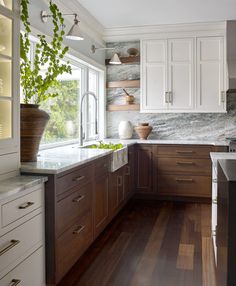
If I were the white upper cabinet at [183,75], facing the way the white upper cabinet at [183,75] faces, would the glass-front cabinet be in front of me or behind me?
in front

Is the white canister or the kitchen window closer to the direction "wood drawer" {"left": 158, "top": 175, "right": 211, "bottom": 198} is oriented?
the kitchen window

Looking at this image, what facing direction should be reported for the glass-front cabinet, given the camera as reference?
facing the viewer and to the right of the viewer

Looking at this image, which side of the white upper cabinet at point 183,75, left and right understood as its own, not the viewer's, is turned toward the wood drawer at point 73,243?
front

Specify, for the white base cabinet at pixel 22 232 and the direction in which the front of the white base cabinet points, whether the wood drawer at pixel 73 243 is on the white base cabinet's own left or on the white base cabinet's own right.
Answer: on the white base cabinet's own left

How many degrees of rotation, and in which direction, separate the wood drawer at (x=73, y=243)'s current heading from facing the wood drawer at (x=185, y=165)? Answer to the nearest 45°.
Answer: approximately 90° to its left

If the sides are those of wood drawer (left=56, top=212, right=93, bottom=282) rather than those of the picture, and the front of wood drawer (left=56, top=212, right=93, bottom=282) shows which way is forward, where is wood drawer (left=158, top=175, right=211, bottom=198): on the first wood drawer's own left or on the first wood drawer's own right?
on the first wood drawer's own left

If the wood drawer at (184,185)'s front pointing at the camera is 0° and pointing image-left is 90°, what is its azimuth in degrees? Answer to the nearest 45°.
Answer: approximately 0°

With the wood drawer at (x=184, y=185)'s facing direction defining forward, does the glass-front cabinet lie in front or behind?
in front

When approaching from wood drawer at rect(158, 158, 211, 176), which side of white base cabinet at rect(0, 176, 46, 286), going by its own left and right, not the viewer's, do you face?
left

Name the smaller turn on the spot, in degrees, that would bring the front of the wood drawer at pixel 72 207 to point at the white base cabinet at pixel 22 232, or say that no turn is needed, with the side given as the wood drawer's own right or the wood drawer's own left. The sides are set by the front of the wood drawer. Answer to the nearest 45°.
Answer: approximately 90° to the wood drawer's own right

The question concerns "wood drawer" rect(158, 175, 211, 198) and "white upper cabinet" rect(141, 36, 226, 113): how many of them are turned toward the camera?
2

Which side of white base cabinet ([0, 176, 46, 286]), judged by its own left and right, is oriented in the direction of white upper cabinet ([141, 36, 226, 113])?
left
